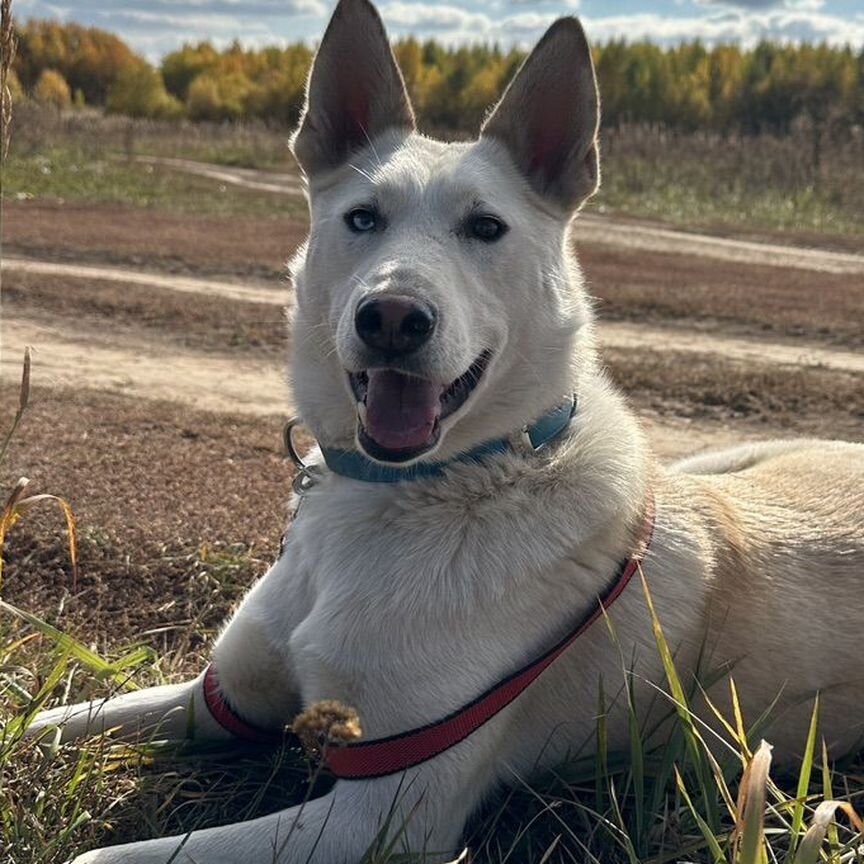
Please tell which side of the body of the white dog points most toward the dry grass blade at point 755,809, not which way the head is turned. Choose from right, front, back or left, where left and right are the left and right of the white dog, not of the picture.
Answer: left

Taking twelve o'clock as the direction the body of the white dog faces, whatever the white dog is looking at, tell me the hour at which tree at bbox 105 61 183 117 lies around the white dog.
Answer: The tree is roughly at 4 o'clock from the white dog.

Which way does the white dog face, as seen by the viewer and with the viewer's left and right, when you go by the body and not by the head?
facing the viewer and to the left of the viewer

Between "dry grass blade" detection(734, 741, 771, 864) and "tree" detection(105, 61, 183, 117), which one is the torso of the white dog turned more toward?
the dry grass blade

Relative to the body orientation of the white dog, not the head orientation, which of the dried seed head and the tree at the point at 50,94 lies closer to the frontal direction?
the dried seed head

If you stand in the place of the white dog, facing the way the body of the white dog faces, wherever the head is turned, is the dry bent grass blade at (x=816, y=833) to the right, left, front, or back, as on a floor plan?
left

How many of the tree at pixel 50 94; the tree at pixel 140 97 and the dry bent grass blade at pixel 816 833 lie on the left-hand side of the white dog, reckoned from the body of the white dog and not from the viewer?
1

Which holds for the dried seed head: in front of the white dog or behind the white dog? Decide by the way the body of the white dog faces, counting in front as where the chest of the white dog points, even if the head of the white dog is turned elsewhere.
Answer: in front

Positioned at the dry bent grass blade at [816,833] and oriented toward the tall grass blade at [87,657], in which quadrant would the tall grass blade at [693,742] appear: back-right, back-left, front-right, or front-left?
front-right

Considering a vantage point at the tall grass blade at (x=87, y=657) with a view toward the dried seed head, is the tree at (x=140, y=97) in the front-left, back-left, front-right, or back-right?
back-left
